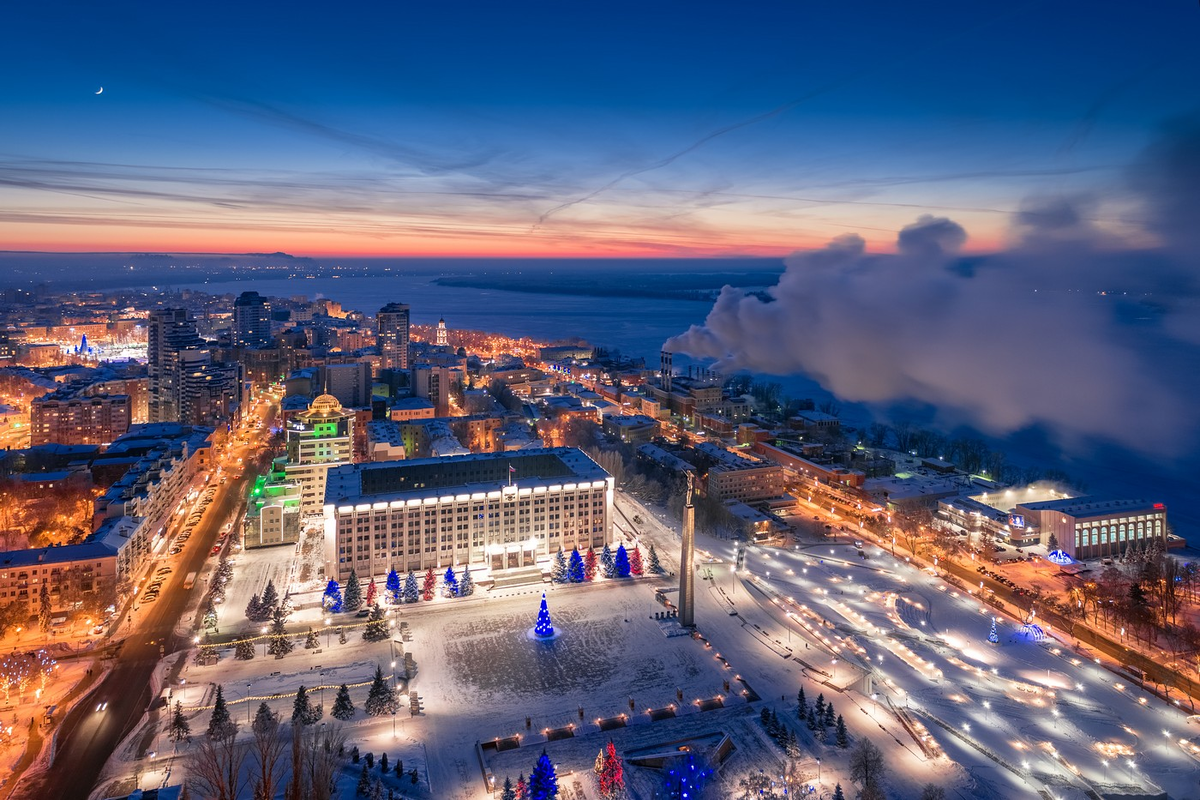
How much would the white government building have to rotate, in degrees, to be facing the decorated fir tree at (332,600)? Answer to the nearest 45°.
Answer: approximately 45° to its right

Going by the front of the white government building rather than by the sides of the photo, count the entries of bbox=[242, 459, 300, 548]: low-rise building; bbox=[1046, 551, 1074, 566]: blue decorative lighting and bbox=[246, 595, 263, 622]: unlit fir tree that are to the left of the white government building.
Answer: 1

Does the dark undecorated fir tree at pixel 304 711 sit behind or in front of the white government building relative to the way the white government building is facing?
in front

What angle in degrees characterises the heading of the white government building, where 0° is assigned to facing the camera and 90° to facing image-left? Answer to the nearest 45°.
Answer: approximately 0°

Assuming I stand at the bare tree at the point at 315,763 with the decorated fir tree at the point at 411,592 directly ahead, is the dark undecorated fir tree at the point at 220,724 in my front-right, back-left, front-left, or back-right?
front-left

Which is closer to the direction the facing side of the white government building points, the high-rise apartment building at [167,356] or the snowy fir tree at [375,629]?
the snowy fir tree

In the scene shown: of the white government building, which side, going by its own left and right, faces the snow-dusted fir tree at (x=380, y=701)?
front

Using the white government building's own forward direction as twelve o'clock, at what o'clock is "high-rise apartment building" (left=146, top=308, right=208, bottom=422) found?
The high-rise apartment building is roughly at 5 o'clock from the white government building.

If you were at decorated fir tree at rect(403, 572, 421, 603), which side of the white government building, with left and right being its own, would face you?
front

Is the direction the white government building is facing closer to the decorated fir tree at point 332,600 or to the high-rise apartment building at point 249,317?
the decorated fir tree

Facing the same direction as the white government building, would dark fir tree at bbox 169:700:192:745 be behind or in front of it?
in front

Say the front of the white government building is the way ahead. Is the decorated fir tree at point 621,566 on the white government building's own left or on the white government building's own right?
on the white government building's own left

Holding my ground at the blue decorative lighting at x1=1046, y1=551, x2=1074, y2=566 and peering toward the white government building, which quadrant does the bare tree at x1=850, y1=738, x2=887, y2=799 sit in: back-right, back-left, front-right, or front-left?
front-left

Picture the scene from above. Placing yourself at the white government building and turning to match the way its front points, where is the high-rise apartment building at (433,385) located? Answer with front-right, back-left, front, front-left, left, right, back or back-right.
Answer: back
